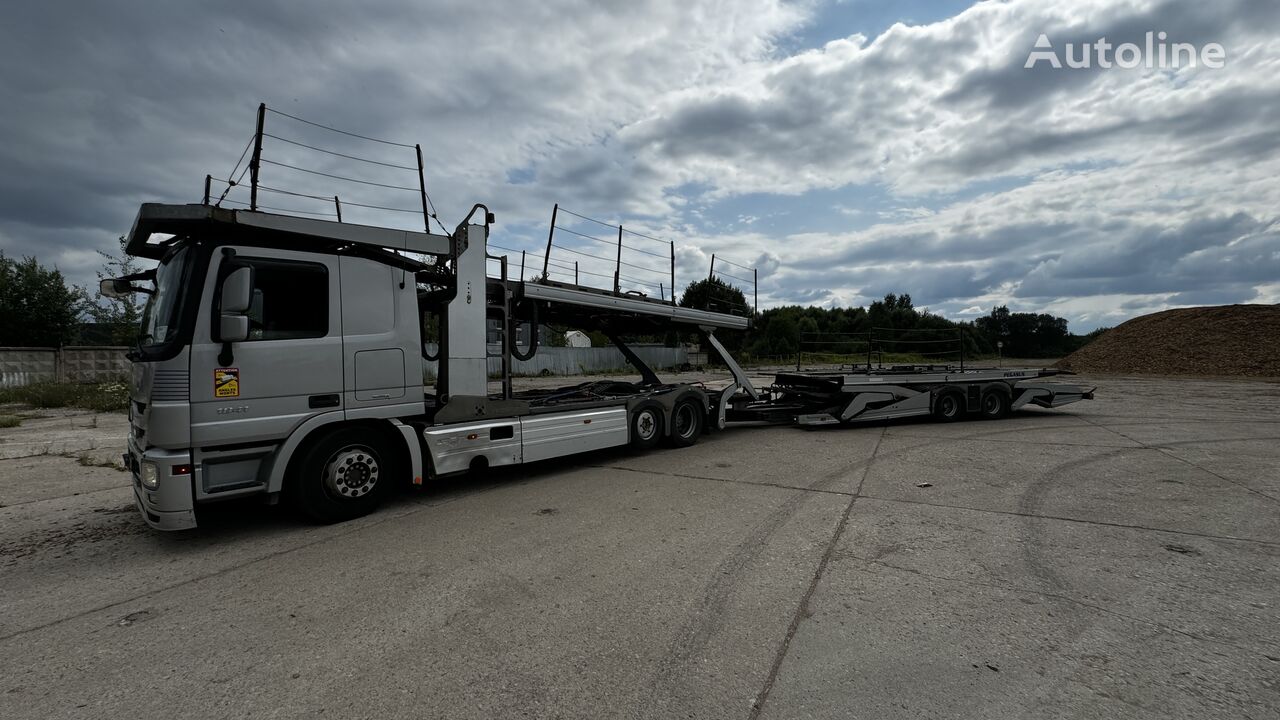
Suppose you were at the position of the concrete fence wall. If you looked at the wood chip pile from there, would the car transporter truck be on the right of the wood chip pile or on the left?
right

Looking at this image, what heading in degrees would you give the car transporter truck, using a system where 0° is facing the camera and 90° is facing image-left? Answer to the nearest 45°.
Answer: approximately 45°

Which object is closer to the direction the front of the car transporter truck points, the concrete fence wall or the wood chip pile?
the concrete fence wall

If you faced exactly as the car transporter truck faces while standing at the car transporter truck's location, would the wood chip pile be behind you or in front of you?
behind
